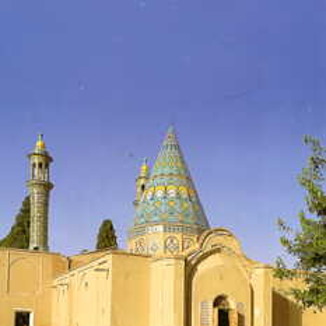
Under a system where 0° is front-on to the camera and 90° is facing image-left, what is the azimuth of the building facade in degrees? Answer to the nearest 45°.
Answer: approximately 0°

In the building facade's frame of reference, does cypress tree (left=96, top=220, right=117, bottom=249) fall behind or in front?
behind

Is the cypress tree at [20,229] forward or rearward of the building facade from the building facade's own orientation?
rearward
